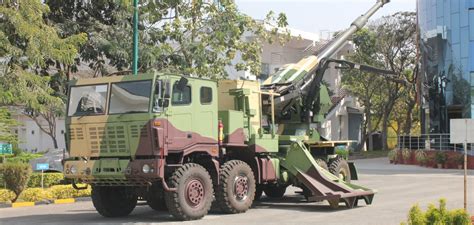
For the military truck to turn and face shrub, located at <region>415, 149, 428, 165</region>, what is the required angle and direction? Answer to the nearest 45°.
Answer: approximately 180°

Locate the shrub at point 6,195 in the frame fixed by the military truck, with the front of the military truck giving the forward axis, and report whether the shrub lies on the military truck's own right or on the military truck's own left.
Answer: on the military truck's own right

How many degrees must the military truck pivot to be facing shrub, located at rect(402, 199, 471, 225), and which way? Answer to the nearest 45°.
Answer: approximately 90° to its left

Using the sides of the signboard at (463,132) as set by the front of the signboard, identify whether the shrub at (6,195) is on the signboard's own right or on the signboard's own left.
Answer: on the signboard's own right

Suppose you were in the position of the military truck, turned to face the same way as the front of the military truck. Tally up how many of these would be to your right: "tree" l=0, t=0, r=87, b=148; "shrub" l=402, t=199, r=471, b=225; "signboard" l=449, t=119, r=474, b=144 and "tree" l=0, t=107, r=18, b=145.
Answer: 2

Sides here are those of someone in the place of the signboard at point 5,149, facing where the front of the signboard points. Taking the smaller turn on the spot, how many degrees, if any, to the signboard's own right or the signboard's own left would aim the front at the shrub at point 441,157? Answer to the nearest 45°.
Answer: approximately 135° to the signboard's own left
